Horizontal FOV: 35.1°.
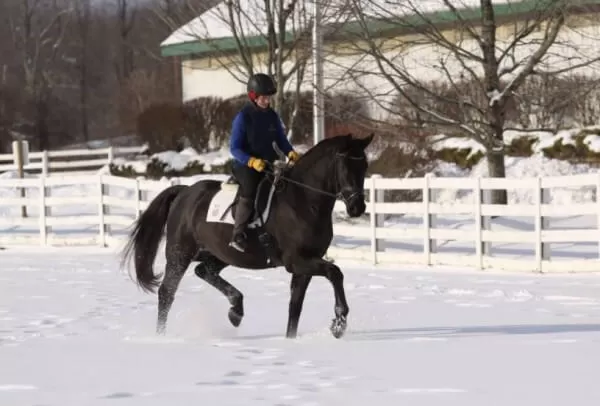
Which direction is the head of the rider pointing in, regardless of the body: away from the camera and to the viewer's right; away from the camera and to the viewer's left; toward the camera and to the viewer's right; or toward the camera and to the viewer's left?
toward the camera and to the viewer's right

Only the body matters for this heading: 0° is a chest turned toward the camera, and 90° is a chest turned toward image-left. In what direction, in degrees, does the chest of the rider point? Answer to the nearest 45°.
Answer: approximately 315°

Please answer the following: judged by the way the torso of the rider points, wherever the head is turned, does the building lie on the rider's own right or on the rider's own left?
on the rider's own left

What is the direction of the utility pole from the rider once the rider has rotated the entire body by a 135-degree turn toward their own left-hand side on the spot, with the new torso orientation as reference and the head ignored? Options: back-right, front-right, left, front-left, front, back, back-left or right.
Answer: front
